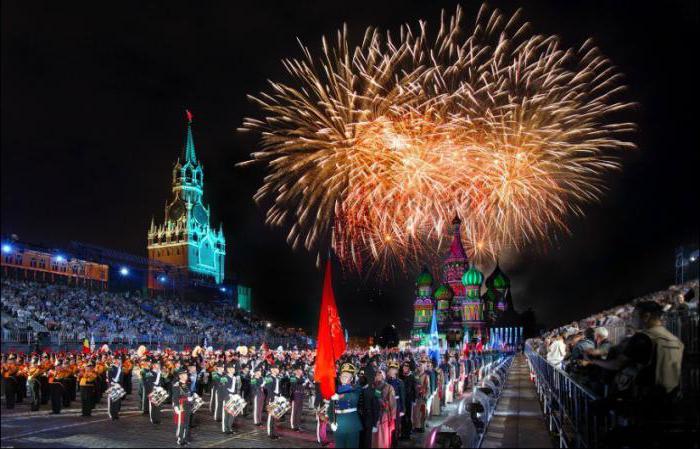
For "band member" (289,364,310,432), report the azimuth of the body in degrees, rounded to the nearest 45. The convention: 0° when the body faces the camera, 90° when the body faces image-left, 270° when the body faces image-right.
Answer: approximately 315°

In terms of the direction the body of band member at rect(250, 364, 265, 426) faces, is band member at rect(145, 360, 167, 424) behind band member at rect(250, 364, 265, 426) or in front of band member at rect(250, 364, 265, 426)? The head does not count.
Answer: behind

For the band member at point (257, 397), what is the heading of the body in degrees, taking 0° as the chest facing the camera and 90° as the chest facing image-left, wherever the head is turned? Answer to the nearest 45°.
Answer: approximately 315°

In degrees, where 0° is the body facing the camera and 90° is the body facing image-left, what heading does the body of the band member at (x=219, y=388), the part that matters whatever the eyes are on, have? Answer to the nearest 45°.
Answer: approximately 315°
